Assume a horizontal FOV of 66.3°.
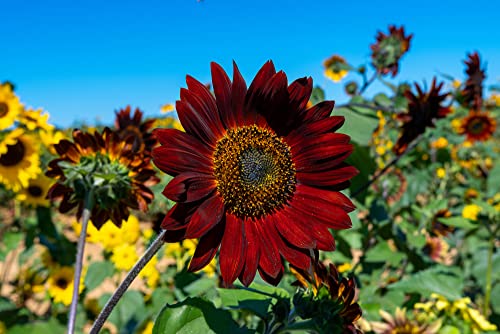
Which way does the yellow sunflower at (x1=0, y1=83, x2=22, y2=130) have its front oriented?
toward the camera

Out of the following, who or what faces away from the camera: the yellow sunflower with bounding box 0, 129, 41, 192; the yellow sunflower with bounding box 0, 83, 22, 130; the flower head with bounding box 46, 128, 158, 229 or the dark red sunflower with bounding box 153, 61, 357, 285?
the flower head

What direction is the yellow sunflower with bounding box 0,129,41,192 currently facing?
toward the camera

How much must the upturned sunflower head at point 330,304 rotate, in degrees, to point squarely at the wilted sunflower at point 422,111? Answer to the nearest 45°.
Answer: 0° — it already faces it

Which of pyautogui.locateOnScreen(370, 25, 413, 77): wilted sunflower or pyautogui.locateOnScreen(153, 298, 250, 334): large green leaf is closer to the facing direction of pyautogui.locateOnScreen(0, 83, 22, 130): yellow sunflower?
the large green leaf

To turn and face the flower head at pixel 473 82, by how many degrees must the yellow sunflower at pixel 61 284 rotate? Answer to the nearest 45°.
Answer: approximately 90° to its left

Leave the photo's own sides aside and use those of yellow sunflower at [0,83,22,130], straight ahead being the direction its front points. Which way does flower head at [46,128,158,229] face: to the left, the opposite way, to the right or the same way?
the opposite way

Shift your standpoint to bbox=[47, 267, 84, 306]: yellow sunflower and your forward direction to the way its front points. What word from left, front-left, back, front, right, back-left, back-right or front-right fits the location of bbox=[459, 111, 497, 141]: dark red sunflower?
left

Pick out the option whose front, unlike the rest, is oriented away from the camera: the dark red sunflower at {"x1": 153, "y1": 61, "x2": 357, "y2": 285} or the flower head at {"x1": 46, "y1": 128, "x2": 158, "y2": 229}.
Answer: the flower head

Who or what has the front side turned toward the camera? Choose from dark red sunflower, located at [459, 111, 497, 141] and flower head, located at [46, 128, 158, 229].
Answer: the dark red sunflower

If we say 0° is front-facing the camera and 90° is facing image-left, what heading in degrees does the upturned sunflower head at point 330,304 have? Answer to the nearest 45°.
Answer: approximately 225°

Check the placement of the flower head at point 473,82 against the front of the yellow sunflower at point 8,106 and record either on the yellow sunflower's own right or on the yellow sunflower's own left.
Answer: on the yellow sunflower's own left

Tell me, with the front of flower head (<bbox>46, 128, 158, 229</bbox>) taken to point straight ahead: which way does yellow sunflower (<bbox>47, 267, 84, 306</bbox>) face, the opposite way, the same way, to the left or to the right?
the opposite way

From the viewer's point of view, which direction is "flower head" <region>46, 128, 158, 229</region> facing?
away from the camera
